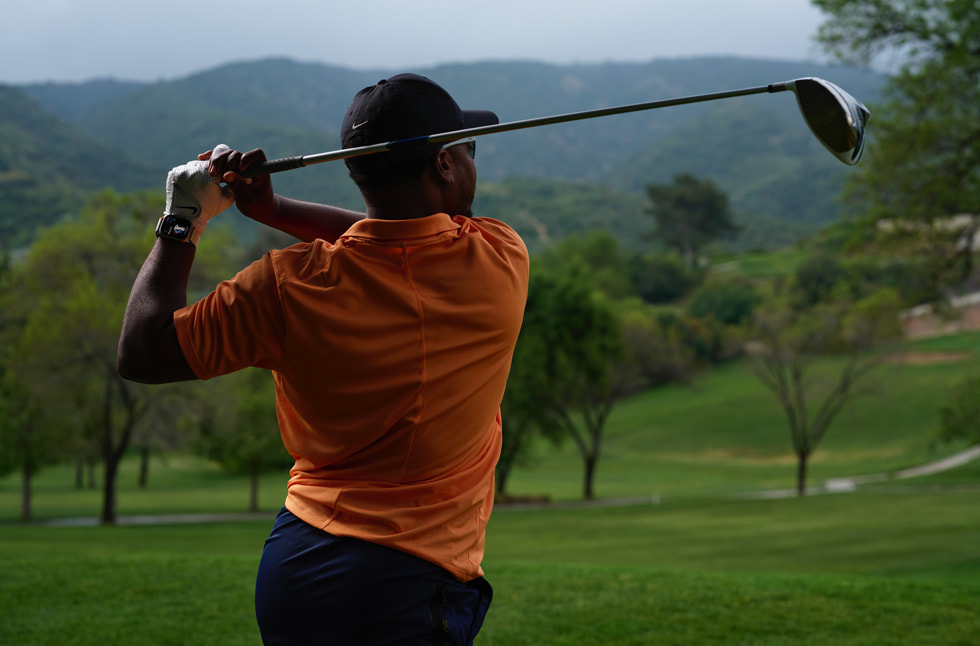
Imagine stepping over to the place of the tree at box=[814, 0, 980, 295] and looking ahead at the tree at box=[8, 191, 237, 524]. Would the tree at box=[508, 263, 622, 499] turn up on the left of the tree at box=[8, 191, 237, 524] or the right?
right

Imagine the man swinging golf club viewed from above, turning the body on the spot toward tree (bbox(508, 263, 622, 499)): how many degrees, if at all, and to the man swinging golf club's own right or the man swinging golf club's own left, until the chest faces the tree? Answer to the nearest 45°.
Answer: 0° — they already face it

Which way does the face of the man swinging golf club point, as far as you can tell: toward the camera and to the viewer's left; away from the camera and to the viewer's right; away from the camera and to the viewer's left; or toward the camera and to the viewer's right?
away from the camera and to the viewer's right

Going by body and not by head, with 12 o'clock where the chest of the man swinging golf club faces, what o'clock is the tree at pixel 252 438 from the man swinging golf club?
The tree is roughly at 12 o'clock from the man swinging golf club.

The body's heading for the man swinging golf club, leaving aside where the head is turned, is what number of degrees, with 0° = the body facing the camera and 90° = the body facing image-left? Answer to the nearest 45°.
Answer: approximately 180°
